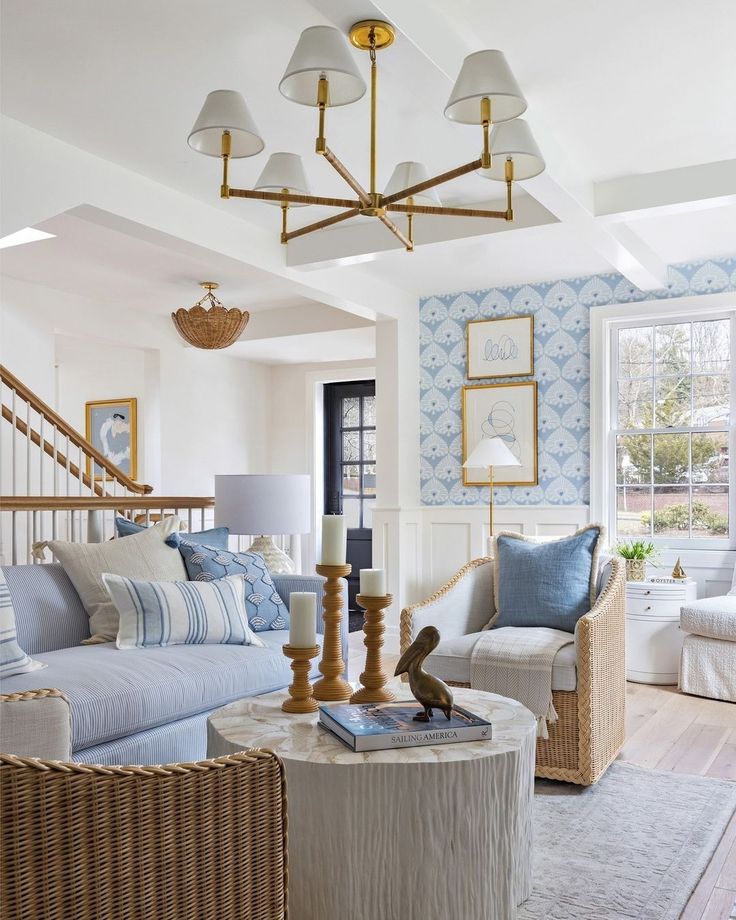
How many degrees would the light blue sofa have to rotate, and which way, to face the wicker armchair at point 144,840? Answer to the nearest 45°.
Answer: approximately 45° to its right

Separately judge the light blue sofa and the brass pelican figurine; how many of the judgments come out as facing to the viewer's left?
1

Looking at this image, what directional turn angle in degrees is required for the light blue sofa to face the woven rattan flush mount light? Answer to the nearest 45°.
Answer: approximately 135° to its left

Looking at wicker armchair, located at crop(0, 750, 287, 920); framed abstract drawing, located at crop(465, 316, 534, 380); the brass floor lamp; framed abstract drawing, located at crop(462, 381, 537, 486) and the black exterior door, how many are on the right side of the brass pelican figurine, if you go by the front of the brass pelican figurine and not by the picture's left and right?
4

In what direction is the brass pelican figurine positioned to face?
to the viewer's left

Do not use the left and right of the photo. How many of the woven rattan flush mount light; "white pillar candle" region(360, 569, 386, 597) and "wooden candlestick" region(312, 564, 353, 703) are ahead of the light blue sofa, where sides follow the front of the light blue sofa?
2

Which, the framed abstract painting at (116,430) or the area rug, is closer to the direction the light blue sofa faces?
the area rug

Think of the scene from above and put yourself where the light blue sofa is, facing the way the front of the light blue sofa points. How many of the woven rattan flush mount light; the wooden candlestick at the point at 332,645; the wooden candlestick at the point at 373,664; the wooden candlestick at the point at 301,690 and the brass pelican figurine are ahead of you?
4

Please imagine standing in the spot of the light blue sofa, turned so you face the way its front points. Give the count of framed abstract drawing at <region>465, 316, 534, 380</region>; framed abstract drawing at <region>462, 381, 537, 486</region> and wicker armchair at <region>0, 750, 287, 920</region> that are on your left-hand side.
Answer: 2

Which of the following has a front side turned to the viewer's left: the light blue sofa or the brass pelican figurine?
the brass pelican figurine

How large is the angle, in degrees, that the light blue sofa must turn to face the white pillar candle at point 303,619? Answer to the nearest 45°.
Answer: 0° — it already faces it
